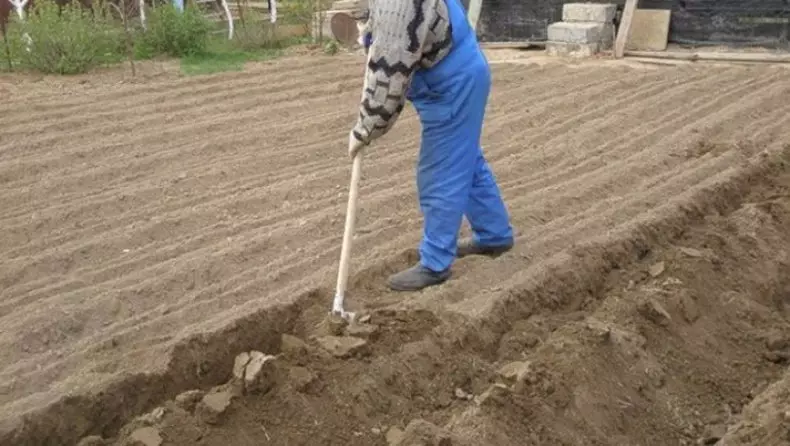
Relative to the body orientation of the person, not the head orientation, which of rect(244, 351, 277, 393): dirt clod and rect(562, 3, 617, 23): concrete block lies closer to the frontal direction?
the dirt clod

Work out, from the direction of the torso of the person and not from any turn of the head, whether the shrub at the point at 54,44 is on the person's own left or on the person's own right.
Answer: on the person's own right

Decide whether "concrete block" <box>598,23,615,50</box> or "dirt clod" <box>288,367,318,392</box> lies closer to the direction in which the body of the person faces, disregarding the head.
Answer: the dirt clod

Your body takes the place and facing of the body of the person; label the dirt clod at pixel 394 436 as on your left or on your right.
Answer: on your left

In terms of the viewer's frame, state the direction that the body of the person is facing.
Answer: to the viewer's left

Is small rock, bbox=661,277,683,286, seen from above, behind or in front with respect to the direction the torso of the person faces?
behind

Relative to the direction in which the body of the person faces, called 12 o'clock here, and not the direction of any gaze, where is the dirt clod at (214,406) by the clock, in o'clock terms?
The dirt clod is roughly at 10 o'clock from the person.

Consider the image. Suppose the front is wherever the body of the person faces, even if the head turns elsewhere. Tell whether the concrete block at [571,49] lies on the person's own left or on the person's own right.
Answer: on the person's own right

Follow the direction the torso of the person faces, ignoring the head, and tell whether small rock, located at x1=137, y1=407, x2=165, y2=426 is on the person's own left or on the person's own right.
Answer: on the person's own left

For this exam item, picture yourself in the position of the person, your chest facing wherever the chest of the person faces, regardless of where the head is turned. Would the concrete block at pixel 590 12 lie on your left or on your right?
on your right

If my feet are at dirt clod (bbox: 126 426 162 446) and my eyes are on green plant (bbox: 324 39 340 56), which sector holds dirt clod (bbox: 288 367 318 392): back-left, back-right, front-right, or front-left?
front-right
